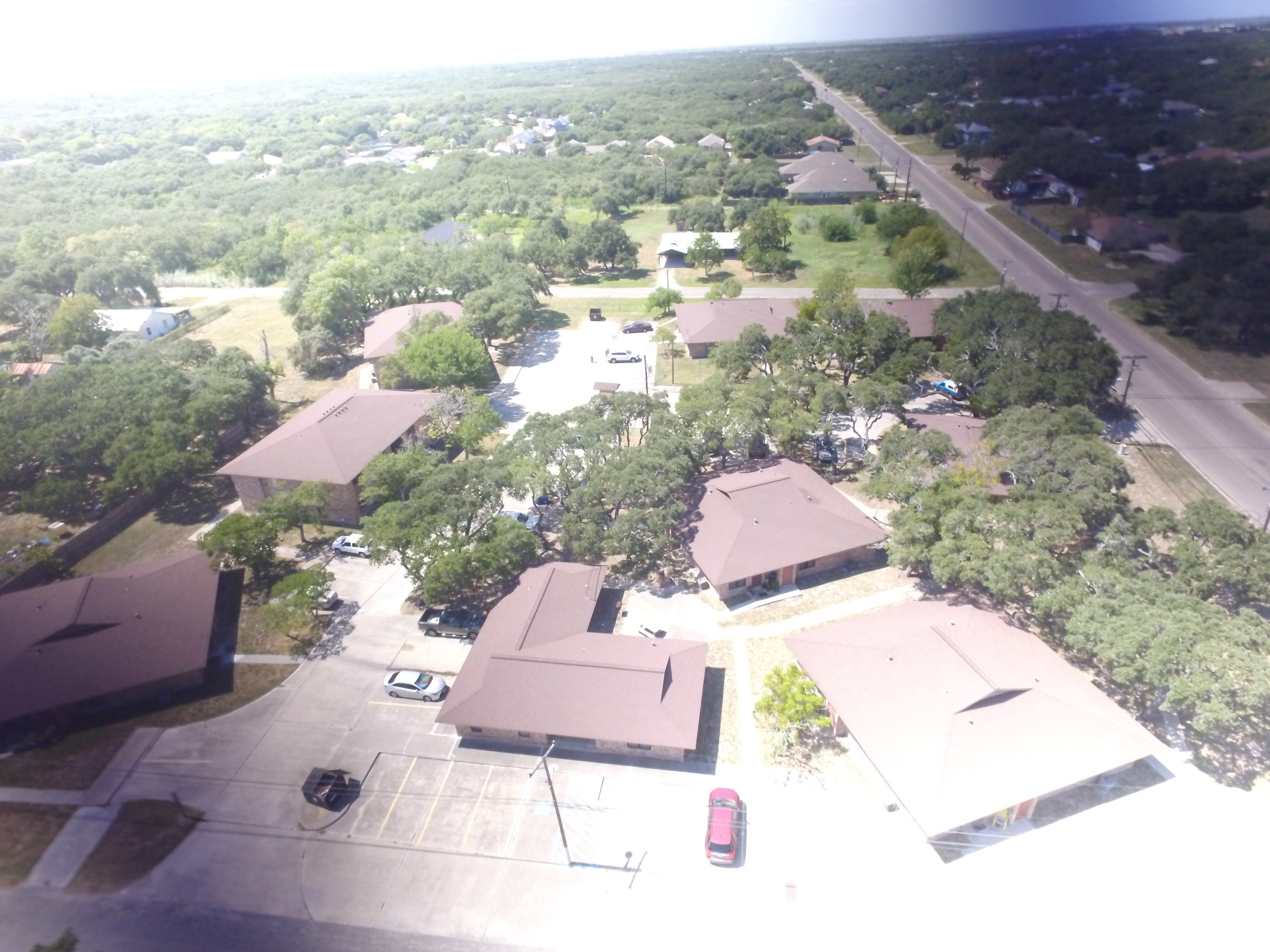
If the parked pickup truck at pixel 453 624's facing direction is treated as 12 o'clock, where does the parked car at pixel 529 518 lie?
the parked car at pixel 529 518 is roughly at 10 o'clock from the parked pickup truck at pixel 453 624.

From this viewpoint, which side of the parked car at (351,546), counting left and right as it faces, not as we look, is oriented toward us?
left

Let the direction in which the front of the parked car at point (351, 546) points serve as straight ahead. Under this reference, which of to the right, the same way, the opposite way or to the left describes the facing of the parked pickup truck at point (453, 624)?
the opposite way

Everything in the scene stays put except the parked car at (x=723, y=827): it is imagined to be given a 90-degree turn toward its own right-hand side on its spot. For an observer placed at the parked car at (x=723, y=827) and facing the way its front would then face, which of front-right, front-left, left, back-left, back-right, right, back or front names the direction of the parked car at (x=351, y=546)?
back-left

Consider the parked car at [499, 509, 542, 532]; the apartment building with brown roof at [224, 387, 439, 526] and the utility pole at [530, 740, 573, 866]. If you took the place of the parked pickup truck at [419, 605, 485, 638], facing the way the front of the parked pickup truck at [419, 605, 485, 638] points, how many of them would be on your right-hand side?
1

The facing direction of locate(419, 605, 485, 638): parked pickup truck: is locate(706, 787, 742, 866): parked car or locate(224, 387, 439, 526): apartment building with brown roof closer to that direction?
the parked car

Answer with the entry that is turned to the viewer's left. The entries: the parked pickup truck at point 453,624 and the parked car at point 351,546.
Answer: the parked car at point 351,546

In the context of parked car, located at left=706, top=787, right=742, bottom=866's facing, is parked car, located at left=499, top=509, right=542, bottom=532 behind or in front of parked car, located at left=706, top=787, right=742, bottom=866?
in front

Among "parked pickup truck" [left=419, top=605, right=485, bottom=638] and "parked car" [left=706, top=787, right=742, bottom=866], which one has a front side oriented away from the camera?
"parked car" [left=706, top=787, right=742, bottom=866]

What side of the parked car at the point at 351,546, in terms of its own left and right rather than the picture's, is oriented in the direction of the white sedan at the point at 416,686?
left

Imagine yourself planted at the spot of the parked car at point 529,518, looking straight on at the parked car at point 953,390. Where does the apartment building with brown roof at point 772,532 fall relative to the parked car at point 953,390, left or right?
right

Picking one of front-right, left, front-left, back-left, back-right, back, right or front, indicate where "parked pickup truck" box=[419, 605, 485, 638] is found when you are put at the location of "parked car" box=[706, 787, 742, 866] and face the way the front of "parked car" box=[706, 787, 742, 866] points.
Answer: front-left

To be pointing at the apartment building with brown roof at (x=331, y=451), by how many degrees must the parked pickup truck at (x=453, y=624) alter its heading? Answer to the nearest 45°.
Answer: approximately 90° to its left

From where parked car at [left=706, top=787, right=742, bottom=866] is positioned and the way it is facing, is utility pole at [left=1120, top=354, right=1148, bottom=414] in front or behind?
in front

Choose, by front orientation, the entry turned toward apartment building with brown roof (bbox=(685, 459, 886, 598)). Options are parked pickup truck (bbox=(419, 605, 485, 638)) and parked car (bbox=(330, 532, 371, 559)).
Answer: parked pickup truck (bbox=(419, 605, 485, 638))

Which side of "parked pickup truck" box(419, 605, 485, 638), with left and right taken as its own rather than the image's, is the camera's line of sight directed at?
right

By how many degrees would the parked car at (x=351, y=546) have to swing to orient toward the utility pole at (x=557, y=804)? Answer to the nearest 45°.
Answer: approximately 90° to its left

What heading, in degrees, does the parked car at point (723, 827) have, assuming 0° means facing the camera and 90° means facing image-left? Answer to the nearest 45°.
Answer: approximately 180°
